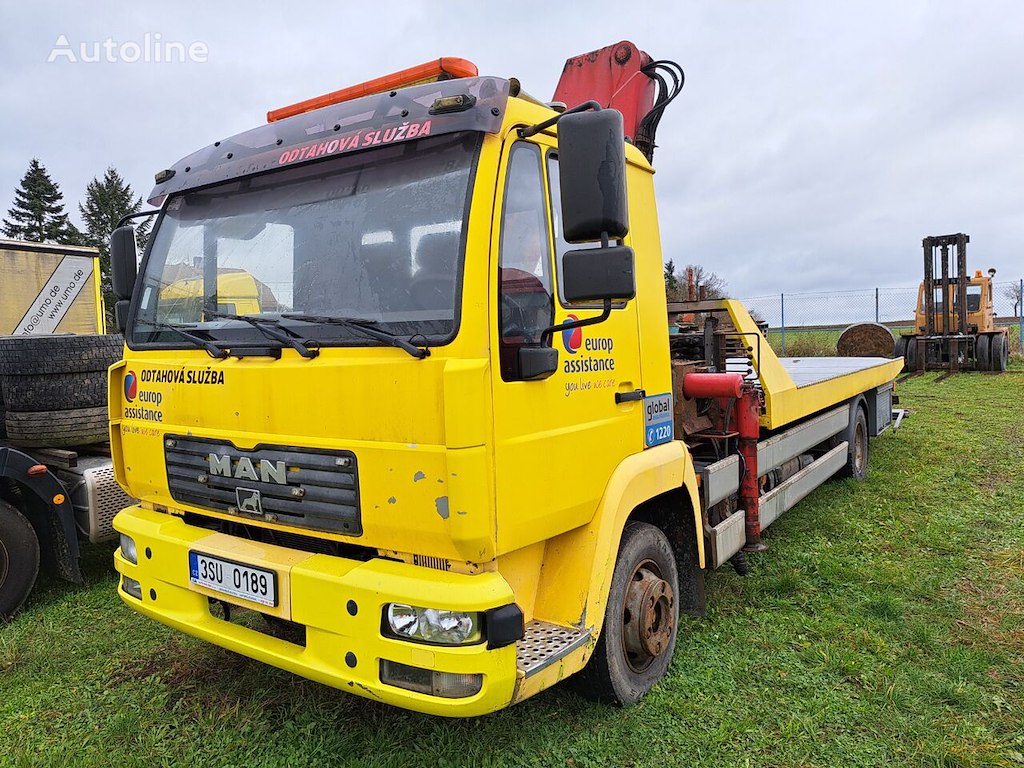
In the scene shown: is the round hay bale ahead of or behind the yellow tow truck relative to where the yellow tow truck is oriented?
behind

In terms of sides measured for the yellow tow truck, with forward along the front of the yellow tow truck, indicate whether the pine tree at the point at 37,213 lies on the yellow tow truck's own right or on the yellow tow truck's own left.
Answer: on the yellow tow truck's own right

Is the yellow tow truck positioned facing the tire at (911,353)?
no

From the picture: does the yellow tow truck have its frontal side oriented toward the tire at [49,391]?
no

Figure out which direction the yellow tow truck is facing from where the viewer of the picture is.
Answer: facing the viewer and to the left of the viewer

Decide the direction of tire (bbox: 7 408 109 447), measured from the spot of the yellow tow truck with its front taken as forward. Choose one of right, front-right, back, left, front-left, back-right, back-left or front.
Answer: right

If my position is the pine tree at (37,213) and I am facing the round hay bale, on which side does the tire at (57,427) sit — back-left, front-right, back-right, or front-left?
front-right

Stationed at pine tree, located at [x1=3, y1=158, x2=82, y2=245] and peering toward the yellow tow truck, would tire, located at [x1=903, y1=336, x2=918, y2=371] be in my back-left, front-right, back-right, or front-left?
front-left

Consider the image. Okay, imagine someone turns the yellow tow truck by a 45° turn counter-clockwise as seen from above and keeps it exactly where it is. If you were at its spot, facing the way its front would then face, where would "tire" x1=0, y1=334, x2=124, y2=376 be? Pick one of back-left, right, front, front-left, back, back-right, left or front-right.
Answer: back-right
